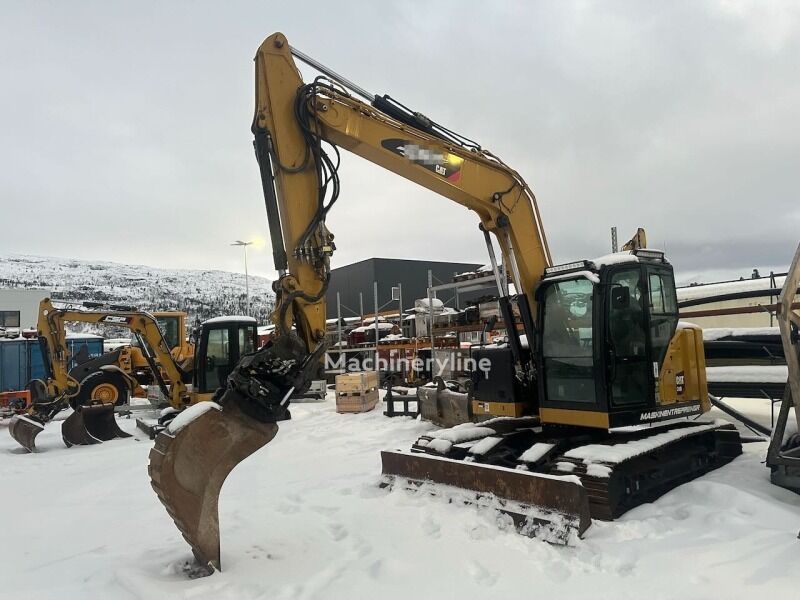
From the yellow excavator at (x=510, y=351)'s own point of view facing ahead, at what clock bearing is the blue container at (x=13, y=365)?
The blue container is roughly at 3 o'clock from the yellow excavator.

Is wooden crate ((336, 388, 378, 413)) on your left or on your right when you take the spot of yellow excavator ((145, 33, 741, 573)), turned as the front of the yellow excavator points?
on your right

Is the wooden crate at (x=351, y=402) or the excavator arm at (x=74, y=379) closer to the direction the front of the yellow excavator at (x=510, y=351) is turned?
the excavator arm

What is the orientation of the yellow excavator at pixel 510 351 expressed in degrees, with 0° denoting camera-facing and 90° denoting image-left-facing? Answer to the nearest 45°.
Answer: approximately 45°

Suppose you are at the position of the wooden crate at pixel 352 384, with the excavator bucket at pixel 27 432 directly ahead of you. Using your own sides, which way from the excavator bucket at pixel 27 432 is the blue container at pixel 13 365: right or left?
right

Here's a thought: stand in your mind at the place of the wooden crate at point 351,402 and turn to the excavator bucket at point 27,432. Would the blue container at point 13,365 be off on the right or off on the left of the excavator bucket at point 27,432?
right

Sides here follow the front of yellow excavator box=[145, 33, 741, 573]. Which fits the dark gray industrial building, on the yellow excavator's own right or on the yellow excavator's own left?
on the yellow excavator's own right

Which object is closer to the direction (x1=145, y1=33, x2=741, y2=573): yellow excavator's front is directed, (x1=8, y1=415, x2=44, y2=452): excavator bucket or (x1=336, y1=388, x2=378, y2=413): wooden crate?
the excavator bucket

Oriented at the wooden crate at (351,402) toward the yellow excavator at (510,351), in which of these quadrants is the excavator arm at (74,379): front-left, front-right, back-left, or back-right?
back-right

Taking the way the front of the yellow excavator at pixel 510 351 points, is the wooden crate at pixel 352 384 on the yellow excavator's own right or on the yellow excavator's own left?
on the yellow excavator's own right
